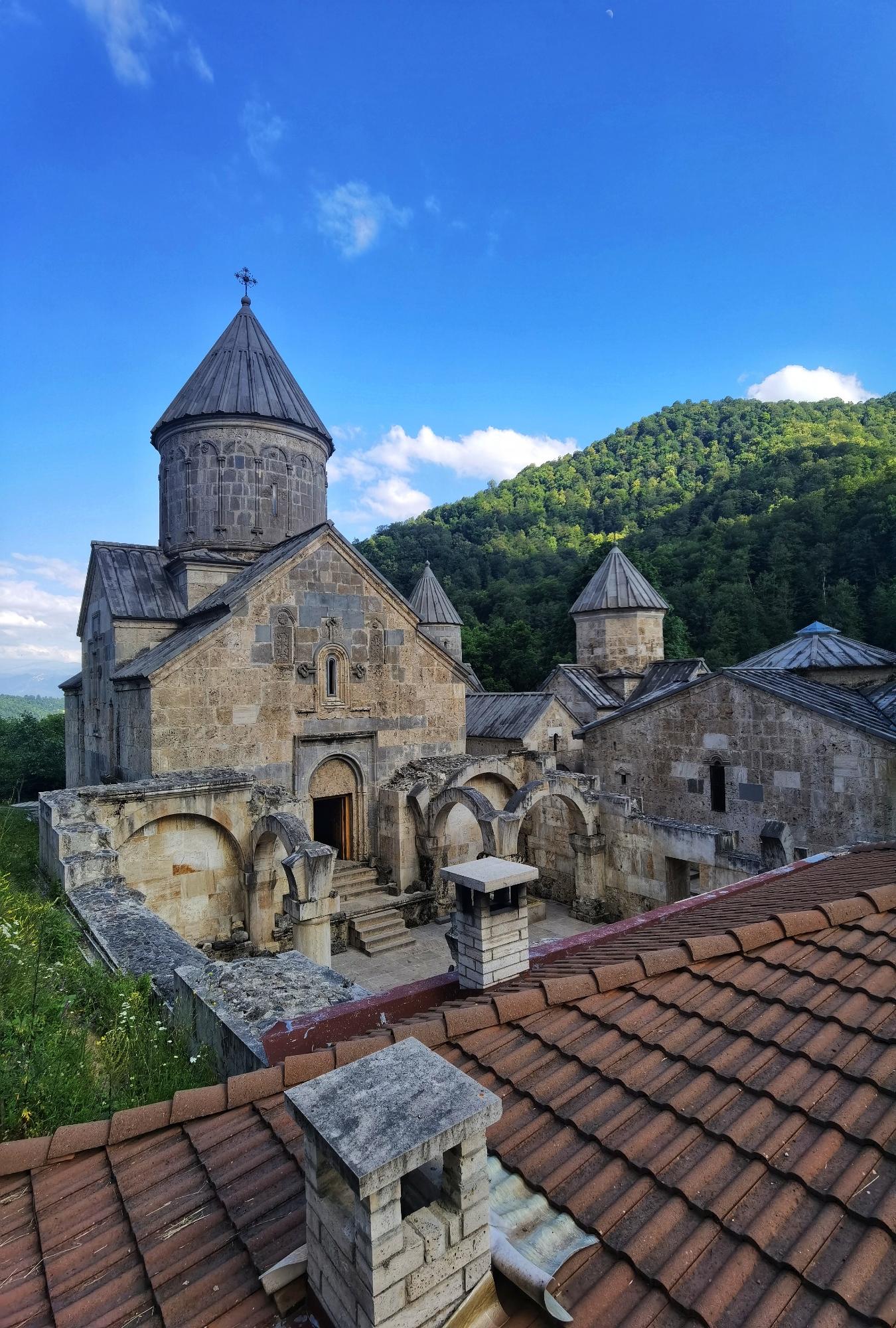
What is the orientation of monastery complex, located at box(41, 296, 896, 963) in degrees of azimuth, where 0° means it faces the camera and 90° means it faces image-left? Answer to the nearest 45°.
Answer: approximately 0°

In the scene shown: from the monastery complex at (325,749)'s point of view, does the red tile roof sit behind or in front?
in front

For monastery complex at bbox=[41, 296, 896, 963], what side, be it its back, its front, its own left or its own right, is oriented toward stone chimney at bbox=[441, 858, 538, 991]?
front

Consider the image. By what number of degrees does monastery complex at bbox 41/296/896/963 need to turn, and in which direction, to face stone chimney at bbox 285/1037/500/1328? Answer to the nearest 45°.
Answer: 0° — it already faces it
